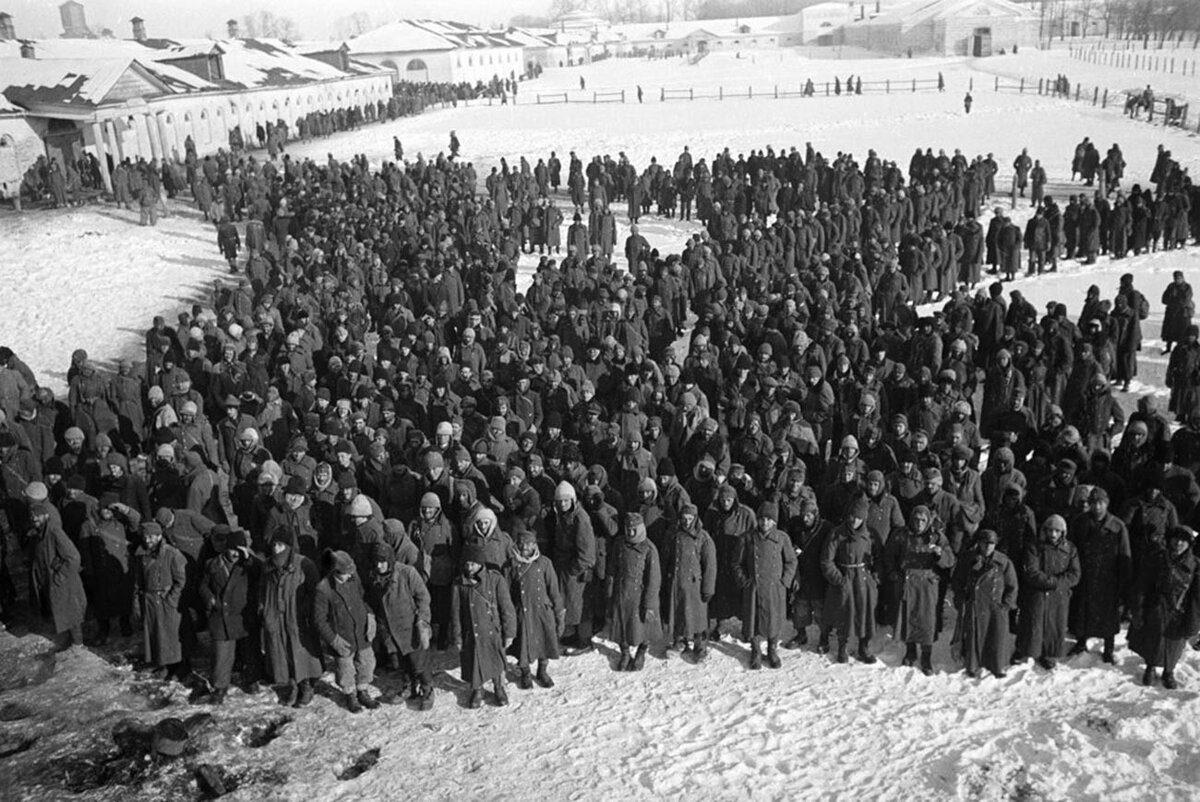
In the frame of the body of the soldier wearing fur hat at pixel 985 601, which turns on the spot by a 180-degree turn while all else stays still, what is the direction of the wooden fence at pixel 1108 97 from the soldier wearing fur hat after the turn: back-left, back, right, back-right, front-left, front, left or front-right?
front

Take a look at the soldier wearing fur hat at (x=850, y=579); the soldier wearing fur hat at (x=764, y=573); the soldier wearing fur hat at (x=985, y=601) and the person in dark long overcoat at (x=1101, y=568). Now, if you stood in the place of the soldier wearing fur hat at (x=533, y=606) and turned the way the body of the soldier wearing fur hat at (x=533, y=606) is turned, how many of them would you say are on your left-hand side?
4

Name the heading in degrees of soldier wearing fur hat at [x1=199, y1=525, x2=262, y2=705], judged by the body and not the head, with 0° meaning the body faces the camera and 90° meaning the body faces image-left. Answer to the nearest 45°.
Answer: approximately 0°

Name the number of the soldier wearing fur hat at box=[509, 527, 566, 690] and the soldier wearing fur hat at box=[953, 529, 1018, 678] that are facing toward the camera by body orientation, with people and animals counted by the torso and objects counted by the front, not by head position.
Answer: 2

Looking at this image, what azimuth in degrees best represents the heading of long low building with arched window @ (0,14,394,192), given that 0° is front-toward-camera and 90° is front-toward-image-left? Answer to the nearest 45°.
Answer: approximately 315°

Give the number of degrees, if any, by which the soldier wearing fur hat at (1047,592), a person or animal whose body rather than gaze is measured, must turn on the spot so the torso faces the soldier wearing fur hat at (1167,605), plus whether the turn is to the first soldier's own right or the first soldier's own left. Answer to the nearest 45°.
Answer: approximately 90° to the first soldier's own left

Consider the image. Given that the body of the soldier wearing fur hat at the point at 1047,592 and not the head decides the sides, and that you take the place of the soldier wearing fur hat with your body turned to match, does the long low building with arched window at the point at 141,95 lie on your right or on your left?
on your right

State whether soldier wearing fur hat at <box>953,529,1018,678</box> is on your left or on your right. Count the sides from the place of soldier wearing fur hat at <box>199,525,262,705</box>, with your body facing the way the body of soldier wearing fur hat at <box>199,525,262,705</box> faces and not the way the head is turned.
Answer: on your left

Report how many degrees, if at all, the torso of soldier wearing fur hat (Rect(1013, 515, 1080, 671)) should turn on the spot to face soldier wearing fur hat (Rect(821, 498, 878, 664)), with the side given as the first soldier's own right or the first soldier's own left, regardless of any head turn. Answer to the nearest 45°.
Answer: approximately 90° to the first soldier's own right

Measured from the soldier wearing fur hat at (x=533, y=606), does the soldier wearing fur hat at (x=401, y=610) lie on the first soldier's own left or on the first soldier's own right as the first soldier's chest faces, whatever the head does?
on the first soldier's own right

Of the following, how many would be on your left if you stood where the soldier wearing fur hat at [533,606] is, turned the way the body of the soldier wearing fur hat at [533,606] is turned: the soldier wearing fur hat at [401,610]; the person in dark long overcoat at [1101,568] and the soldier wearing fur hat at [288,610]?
1
